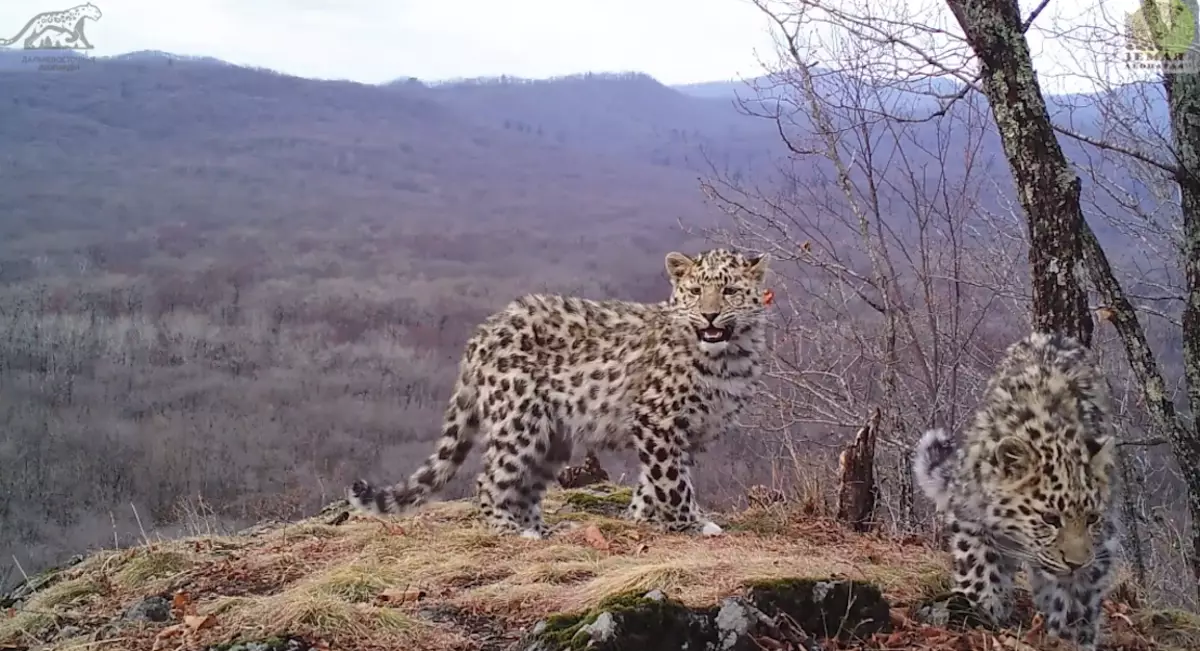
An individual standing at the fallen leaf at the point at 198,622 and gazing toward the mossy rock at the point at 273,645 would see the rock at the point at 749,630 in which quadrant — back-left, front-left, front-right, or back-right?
front-left

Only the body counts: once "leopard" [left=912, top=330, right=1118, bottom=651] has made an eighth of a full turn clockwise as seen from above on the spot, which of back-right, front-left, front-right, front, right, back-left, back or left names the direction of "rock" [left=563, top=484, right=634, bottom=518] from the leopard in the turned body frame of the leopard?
right

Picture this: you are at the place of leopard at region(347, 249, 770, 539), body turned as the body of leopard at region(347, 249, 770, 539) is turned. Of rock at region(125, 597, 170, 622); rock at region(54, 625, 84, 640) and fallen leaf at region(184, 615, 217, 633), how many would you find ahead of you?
0

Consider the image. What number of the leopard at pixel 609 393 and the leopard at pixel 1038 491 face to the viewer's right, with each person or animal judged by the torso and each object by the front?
1

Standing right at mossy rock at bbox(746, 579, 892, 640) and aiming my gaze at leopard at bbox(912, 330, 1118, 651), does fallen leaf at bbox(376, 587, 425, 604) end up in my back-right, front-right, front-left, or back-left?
back-left

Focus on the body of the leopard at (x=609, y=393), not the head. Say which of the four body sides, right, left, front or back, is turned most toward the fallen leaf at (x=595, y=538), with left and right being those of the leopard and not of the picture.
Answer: right

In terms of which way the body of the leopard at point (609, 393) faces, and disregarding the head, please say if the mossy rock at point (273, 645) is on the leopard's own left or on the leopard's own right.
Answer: on the leopard's own right

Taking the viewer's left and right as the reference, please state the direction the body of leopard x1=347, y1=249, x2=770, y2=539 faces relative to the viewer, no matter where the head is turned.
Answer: facing to the right of the viewer

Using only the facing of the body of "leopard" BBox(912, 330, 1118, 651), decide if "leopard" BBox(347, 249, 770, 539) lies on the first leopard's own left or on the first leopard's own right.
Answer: on the first leopard's own right

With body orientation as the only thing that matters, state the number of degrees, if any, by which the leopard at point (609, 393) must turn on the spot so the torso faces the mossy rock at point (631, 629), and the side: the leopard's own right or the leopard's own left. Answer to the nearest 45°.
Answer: approximately 90° to the leopard's own right

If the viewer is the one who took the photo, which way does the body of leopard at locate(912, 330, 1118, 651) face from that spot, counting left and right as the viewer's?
facing the viewer

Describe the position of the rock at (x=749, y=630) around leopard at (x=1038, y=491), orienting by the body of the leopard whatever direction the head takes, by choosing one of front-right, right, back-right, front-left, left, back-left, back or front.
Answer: front-right
